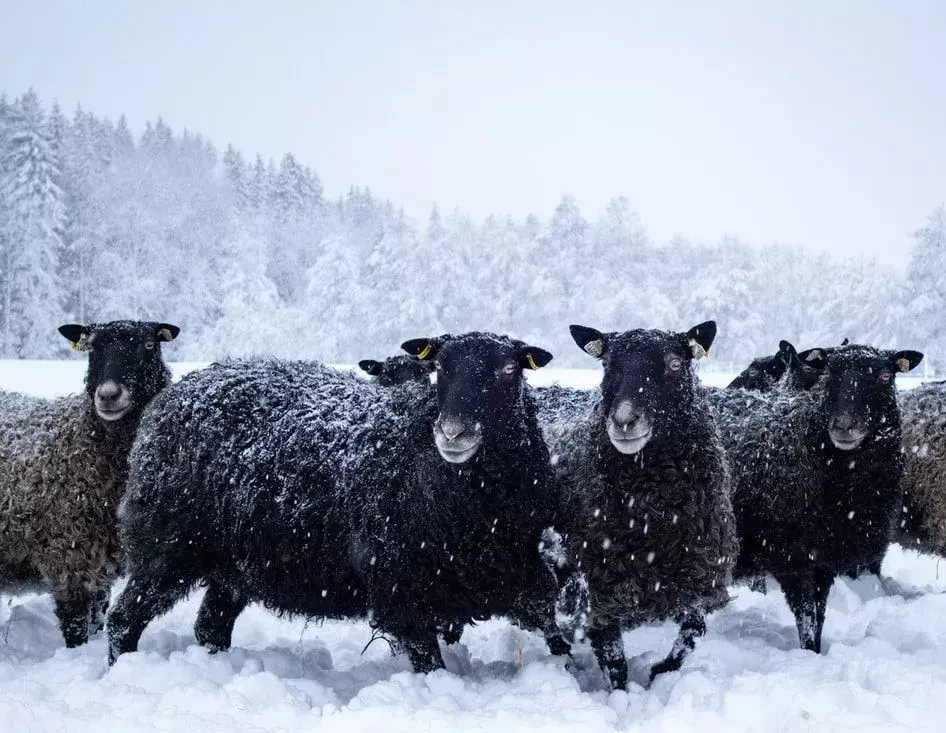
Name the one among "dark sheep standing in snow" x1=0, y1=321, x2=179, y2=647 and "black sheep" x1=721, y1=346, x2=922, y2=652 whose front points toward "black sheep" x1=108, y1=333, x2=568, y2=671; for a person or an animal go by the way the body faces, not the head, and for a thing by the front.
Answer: the dark sheep standing in snow

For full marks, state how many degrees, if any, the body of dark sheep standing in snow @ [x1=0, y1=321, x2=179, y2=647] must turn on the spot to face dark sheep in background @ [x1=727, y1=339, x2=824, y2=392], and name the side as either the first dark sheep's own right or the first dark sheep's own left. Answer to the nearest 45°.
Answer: approximately 45° to the first dark sheep's own left

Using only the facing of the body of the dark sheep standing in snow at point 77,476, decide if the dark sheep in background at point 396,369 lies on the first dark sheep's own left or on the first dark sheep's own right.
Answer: on the first dark sheep's own left

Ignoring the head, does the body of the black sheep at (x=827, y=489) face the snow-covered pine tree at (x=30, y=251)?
no

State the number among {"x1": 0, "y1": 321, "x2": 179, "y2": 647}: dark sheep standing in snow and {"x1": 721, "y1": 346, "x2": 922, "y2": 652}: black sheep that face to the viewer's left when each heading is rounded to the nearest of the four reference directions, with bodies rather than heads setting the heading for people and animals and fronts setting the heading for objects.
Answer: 0

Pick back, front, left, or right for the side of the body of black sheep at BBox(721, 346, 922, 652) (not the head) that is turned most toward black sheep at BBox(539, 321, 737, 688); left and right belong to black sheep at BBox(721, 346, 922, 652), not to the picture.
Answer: right

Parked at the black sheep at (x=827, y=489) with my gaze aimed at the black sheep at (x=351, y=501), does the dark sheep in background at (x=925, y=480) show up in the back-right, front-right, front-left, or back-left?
back-right

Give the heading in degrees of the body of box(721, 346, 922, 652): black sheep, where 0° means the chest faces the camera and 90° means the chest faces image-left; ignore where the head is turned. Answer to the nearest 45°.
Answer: approximately 315°

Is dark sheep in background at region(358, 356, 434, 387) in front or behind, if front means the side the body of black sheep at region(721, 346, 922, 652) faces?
behind

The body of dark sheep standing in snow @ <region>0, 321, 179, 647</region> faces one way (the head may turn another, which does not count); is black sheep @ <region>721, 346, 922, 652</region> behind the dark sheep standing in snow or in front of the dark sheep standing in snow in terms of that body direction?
in front

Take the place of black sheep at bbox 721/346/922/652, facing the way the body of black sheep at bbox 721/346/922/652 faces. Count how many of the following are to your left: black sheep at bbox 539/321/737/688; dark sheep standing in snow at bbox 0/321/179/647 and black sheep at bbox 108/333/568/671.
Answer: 0
